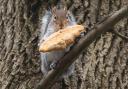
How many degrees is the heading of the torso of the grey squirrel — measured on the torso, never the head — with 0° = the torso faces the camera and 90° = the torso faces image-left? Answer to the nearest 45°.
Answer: approximately 0°
